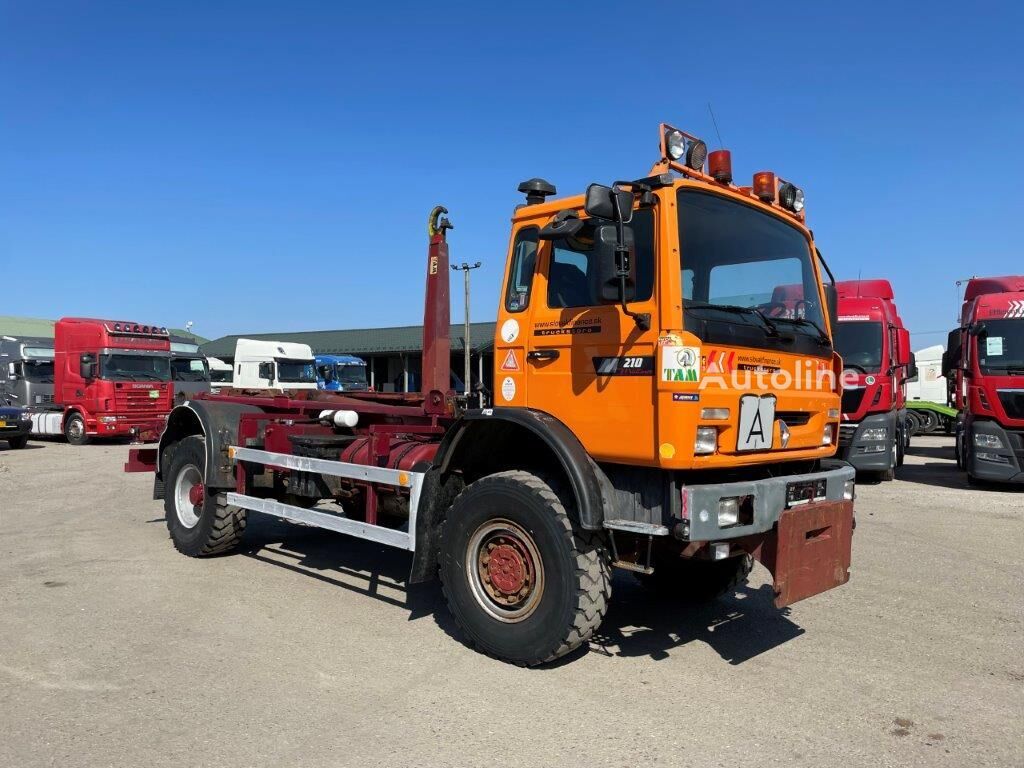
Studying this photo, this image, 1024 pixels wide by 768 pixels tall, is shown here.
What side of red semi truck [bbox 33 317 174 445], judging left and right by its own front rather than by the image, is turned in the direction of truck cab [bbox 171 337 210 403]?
left

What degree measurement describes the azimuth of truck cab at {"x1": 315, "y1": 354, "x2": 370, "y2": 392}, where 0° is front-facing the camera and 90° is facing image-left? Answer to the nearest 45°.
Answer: approximately 315°

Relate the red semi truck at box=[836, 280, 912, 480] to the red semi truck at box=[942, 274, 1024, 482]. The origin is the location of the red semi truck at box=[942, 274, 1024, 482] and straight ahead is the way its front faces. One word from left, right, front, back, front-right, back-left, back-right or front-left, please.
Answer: right

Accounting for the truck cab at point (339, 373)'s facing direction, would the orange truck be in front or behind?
in front

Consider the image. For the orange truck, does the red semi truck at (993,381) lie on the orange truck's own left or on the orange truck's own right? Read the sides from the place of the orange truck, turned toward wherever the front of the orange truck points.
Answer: on the orange truck's own left

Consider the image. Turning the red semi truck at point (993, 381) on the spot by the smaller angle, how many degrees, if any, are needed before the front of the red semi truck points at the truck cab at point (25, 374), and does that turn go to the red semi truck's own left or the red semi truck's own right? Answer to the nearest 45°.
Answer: approximately 90° to the red semi truck's own right

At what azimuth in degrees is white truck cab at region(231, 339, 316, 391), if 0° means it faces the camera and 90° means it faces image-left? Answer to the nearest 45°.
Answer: approximately 315°
